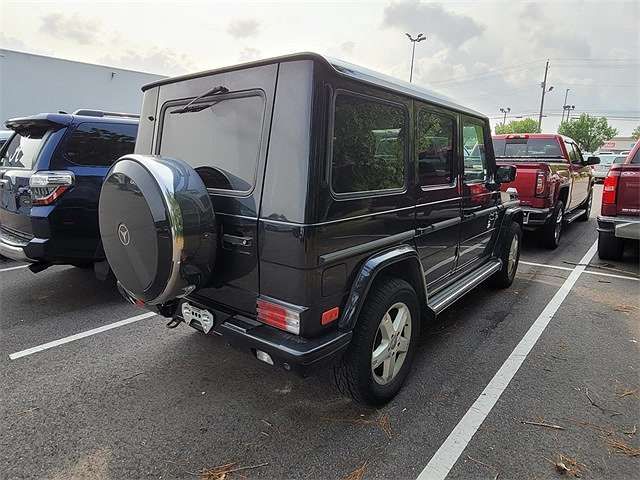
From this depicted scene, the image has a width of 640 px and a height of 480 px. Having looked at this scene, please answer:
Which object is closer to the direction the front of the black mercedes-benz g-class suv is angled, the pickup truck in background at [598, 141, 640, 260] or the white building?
the pickup truck in background

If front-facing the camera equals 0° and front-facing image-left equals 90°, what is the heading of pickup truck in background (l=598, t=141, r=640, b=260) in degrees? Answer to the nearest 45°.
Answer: approximately 180°

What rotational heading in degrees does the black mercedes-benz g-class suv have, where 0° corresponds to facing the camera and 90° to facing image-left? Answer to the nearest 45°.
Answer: approximately 225°

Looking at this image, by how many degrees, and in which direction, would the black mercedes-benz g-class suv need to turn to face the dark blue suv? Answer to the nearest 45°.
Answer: approximately 90° to its left

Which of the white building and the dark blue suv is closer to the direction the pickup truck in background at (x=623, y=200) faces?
the white building

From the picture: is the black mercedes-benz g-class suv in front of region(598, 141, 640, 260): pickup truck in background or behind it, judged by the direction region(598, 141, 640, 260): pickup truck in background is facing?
behind

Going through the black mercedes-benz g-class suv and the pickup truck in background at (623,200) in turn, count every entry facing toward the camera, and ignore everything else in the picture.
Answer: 0

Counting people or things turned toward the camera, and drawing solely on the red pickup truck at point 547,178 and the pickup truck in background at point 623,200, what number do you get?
0

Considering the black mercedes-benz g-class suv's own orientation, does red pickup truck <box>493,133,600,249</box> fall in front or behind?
in front

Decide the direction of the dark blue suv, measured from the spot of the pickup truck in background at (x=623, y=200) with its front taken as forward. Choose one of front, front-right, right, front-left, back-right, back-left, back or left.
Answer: back-left

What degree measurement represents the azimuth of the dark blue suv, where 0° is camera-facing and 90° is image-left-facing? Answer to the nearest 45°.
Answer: approximately 225°

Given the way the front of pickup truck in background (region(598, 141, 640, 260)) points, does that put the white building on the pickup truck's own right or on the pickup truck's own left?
on the pickup truck's own left

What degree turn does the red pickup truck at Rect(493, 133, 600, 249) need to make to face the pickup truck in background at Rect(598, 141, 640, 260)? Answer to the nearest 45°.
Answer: approximately 90° to its right
